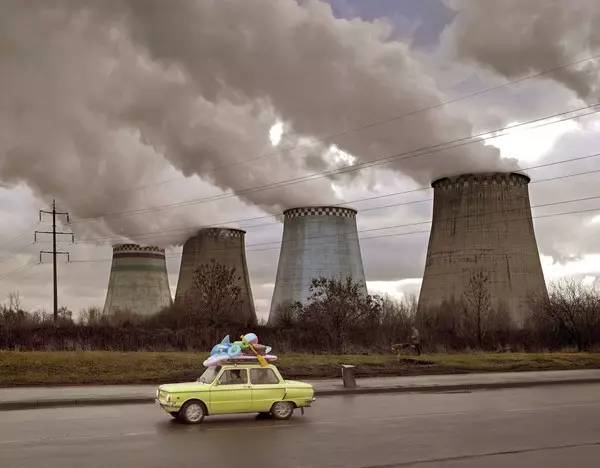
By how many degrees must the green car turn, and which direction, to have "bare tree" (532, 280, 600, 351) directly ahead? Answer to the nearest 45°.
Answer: approximately 135° to its right

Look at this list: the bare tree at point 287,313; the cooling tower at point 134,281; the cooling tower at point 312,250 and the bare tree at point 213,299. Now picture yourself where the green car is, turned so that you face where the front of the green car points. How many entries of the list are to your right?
4

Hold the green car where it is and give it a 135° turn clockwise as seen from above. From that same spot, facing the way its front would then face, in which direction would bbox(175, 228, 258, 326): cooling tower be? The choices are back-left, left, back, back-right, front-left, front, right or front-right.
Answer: front-left

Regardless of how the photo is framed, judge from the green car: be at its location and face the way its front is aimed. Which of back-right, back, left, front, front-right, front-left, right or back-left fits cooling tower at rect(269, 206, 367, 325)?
right

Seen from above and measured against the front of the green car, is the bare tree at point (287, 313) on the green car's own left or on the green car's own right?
on the green car's own right

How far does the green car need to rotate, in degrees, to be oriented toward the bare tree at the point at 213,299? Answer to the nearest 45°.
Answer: approximately 90° to its right

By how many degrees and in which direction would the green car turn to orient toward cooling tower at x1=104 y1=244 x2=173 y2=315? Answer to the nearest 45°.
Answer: approximately 90° to its right

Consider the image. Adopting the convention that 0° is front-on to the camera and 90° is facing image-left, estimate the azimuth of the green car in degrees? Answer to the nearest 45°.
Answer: approximately 90°

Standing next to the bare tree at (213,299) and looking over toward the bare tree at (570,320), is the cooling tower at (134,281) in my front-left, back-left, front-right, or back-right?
back-left

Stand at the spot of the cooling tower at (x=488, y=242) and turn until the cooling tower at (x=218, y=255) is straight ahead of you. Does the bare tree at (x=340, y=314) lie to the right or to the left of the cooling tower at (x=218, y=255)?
left
